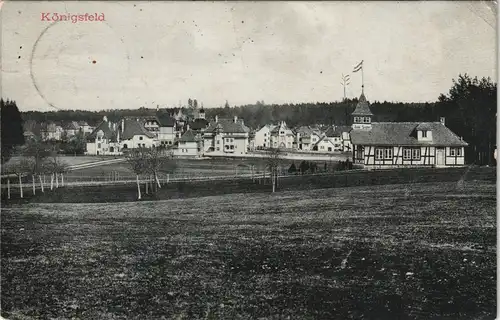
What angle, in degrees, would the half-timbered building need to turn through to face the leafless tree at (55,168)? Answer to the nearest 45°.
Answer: approximately 45° to its right

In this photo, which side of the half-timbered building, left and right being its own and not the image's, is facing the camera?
front

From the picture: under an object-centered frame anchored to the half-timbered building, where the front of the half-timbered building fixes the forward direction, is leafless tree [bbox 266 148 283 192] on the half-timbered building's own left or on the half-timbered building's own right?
on the half-timbered building's own right

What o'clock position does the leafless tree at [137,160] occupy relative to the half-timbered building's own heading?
The leafless tree is roughly at 2 o'clock from the half-timbered building.
